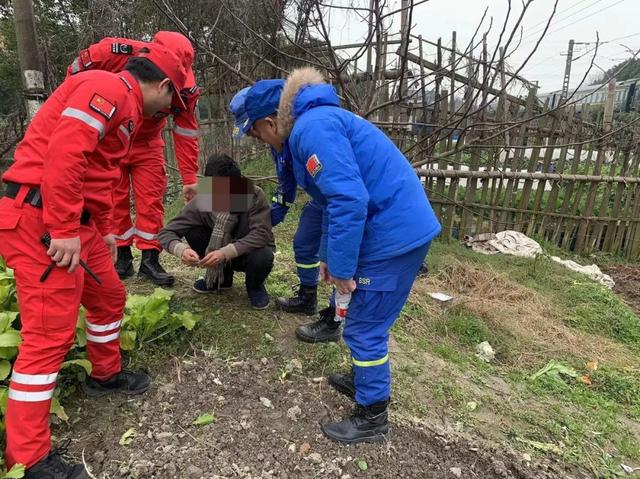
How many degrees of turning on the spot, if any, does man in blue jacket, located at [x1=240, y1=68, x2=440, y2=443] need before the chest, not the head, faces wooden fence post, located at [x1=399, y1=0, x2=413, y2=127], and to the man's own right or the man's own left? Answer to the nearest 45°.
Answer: approximately 90° to the man's own right

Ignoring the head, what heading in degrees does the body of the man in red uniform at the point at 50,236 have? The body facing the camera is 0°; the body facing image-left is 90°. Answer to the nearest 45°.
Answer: approximately 270°

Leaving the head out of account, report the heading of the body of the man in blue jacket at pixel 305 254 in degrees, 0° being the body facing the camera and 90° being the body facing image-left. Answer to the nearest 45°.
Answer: approximately 90°

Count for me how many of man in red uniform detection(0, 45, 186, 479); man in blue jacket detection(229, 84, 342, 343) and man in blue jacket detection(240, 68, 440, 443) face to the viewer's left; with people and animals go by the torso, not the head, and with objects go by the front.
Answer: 2

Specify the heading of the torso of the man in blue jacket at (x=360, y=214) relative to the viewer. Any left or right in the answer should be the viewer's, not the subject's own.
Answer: facing to the left of the viewer

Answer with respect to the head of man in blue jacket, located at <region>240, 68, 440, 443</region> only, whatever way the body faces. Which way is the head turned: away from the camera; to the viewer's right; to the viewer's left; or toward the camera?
to the viewer's left

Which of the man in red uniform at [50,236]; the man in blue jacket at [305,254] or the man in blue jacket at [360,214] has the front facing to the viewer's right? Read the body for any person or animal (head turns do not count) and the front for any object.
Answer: the man in red uniform

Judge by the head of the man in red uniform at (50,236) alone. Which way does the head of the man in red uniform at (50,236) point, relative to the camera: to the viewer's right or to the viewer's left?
to the viewer's right
